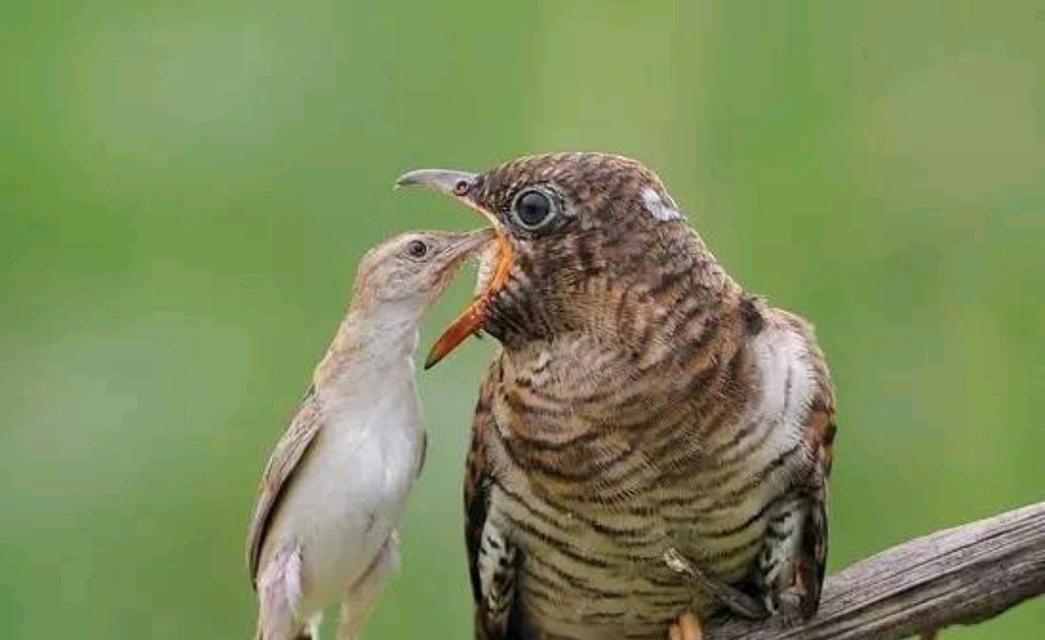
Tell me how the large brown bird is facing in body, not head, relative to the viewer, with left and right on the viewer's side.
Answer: facing the viewer and to the left of the viewer
